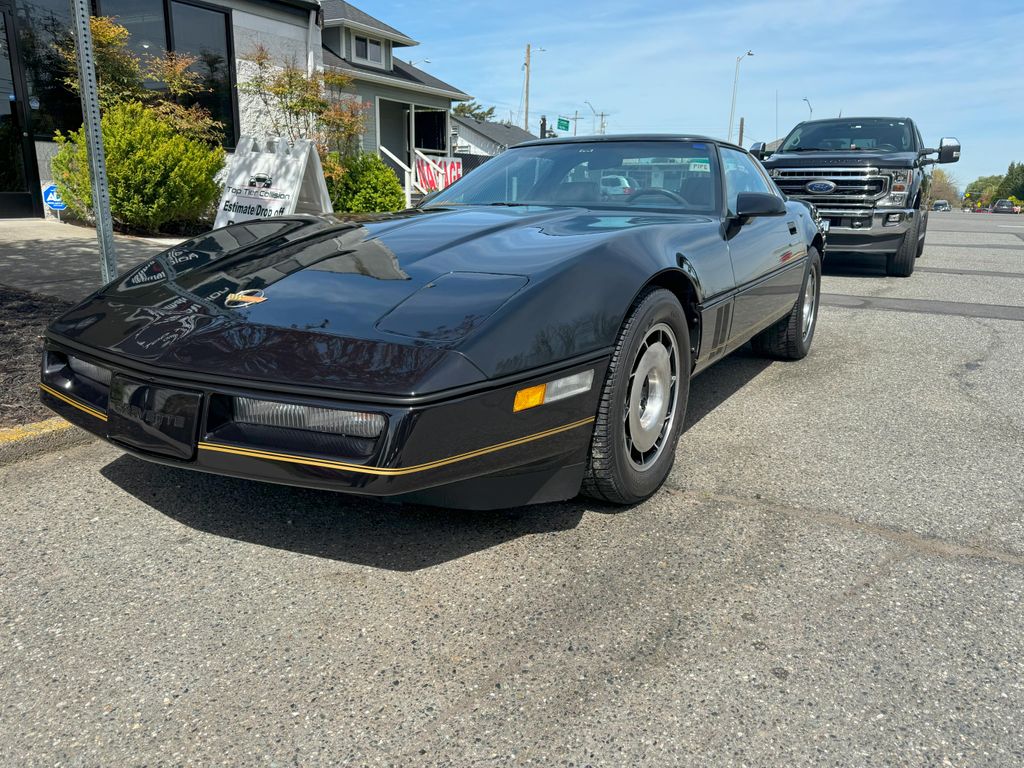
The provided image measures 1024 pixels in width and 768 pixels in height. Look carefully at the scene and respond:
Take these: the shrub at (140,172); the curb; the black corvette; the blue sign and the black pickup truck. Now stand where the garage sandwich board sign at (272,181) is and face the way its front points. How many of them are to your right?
2

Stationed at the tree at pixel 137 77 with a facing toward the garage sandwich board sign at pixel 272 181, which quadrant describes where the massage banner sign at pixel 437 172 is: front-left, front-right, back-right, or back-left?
back-left

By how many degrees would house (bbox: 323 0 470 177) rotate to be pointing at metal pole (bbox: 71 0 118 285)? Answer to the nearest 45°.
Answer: approximately 45° to its right

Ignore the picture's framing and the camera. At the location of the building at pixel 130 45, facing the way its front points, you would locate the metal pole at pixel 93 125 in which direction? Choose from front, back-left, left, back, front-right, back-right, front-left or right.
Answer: front-right

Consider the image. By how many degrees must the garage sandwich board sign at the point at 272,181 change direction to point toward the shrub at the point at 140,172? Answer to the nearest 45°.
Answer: approximately 90° to its right

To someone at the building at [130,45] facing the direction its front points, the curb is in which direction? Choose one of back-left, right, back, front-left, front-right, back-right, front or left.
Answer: front-right

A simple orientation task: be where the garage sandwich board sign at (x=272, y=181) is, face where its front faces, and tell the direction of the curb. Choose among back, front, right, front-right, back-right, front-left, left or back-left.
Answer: front-left

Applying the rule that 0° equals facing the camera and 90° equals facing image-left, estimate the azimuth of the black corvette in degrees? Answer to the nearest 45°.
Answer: approximately 45°

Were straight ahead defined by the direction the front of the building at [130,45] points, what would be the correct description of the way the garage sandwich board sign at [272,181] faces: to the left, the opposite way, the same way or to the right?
to the right

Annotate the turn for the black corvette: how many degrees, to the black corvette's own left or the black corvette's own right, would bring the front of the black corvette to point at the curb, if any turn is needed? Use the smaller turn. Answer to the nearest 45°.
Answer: approximately 90° to the black corvette's own right

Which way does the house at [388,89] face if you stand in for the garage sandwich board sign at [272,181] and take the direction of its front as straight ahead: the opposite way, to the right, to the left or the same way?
to the left

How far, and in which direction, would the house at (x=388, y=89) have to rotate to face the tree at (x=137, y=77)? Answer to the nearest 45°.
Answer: approximately 45° to its right

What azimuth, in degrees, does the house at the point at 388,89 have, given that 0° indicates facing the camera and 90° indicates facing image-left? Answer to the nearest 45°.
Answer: approximately 315°

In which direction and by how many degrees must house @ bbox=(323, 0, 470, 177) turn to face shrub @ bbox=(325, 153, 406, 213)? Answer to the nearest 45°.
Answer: approximately 45° to its right

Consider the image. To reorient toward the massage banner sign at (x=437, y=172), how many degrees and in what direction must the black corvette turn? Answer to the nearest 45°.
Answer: approximately 135° to its right
